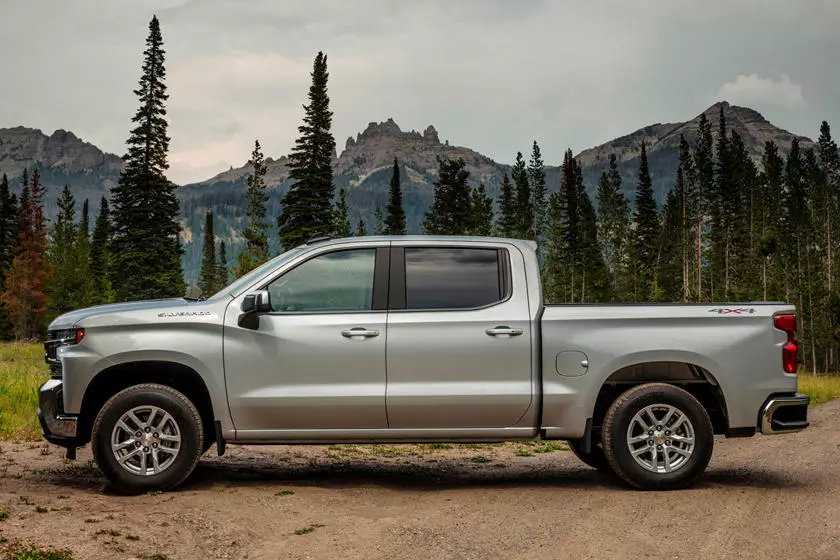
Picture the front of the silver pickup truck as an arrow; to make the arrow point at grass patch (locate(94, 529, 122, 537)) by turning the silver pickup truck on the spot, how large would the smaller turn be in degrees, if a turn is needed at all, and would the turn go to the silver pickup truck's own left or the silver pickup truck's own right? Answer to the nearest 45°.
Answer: approximately 45° to the silver pickup truck's own left

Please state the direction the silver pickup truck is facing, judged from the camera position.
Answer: facing to the left of the viewer
